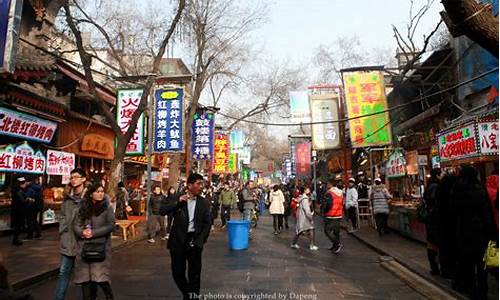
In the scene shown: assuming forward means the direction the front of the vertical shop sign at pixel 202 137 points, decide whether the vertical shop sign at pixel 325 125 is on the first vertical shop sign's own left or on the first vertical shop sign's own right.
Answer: on the first vertical shop sign's own left

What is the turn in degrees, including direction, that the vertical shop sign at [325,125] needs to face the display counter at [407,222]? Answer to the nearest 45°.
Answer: approximately 45° to its left

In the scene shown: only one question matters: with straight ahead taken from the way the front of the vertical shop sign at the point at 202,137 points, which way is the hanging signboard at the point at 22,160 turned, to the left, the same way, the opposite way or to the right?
to the left

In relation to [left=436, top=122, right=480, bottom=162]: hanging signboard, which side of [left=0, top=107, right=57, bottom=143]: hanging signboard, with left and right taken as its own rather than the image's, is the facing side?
front

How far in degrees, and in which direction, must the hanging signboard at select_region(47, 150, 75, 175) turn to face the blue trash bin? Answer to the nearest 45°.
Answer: approximately 45° to its left

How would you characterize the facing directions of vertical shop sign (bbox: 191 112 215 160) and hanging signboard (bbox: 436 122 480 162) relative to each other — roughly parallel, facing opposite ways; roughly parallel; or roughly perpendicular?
roughly perpendicular

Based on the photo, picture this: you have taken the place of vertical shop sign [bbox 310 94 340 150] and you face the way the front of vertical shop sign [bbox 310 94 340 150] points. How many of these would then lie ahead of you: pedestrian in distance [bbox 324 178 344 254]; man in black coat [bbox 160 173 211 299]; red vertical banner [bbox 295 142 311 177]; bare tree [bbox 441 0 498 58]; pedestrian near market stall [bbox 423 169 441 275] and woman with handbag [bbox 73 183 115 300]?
5

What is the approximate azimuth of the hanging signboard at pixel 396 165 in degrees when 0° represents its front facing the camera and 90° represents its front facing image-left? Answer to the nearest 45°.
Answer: approximately 45°

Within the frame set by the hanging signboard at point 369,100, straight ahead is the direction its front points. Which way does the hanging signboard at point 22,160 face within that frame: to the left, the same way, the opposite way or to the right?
to the left

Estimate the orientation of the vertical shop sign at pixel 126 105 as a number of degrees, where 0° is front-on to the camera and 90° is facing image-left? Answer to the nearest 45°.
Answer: approximately 0°
